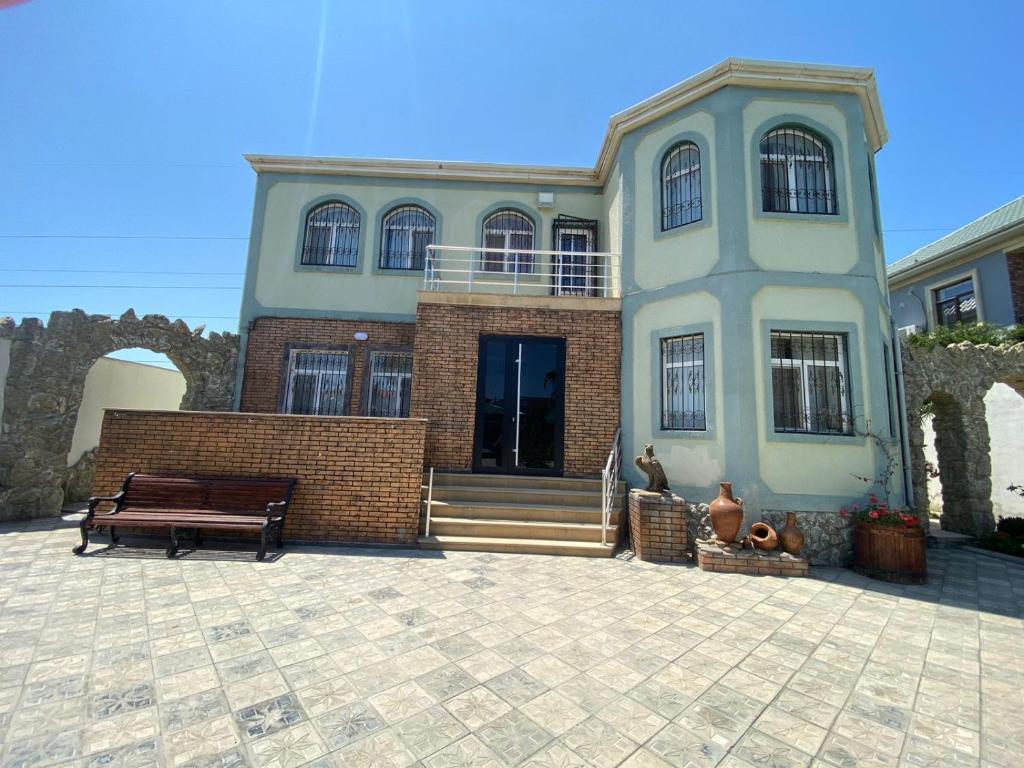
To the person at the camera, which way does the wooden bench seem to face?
facing the viewer and to the left of the viewer

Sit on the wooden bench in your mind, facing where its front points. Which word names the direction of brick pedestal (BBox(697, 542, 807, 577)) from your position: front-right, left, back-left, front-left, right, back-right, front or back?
left

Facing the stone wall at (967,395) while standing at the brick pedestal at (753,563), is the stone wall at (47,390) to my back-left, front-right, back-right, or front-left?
back-left

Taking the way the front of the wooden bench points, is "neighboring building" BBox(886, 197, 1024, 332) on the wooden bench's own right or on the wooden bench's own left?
on the wooden bench's own left

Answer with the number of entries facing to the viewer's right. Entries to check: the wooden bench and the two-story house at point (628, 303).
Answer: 0

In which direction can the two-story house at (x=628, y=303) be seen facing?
toward the camera

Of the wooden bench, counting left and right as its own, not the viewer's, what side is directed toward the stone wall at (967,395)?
left

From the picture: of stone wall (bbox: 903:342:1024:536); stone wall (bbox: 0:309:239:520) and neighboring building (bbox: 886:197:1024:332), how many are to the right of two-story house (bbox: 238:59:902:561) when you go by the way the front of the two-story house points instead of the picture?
1

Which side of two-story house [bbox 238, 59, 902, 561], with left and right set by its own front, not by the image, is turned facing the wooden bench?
right

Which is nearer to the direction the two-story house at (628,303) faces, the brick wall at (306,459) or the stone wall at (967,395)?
the brick wall

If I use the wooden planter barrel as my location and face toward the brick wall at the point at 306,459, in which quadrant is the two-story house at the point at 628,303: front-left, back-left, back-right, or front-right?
front-right

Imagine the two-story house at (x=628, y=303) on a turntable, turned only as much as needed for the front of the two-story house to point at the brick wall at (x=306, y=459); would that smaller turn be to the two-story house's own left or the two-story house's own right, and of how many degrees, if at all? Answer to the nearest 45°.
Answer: approximately 90° to the two-story house's own right

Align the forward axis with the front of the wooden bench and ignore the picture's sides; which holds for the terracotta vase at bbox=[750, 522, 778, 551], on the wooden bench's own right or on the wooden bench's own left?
on the wooden bench's own left

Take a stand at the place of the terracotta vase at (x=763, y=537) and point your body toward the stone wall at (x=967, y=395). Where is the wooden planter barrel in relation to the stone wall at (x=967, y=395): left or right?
right

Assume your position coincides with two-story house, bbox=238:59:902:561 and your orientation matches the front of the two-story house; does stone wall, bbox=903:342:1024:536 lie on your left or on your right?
on your left
